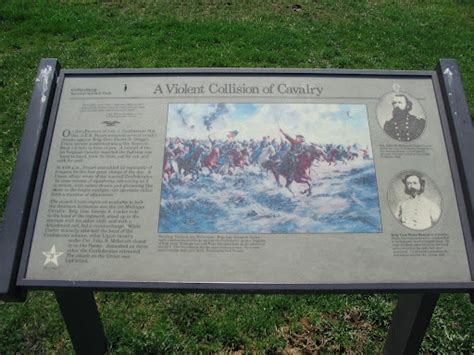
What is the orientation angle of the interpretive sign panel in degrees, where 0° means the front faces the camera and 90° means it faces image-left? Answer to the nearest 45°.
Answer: approximately 0°
